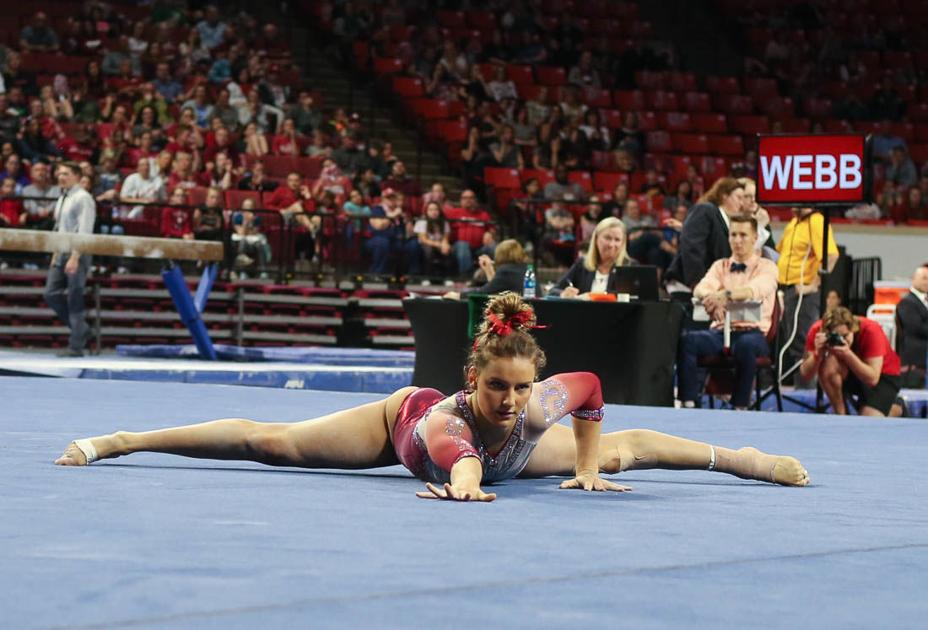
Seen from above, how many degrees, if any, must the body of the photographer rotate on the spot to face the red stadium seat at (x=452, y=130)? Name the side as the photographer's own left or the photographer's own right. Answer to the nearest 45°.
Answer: approximately 90° to the photographer's own right

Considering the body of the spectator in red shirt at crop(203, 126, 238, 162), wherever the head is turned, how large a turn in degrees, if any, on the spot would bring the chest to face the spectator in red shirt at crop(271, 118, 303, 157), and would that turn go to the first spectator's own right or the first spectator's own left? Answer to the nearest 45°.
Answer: approximately 135° to the first spectator's own left

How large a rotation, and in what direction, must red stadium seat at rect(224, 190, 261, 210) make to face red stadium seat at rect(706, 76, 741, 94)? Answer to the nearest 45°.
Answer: approximately 135° to its left

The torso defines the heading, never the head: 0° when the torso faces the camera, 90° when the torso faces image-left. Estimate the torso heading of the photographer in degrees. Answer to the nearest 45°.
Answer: approximately 45°

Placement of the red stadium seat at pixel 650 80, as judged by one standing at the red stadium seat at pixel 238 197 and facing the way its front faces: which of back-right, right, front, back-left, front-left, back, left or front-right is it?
back-left

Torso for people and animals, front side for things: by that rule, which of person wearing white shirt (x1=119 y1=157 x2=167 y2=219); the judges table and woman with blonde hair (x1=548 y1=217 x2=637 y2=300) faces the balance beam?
the person wearing white shirt

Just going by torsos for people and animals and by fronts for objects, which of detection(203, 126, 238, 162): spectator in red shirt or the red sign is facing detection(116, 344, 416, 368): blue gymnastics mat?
the spectator in red shirt

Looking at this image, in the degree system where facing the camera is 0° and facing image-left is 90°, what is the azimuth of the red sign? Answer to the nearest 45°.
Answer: approximately 0°

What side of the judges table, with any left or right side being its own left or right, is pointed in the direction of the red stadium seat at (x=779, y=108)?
back

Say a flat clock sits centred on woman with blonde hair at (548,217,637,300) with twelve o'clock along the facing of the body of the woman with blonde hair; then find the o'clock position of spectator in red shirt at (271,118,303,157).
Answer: The spectator in red shirt is roughly at 5 o'clock from the woman with blonde hair.
